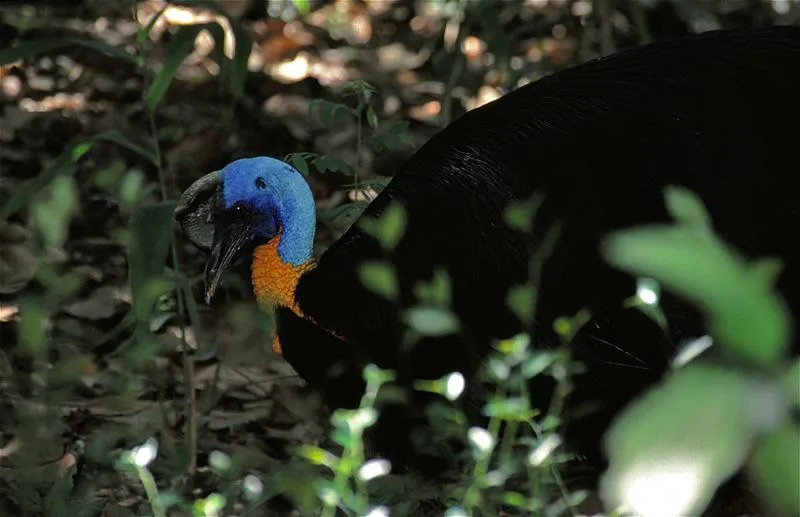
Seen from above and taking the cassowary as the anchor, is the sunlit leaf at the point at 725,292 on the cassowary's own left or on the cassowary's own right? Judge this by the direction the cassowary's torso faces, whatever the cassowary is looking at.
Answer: on the cassowary's own left

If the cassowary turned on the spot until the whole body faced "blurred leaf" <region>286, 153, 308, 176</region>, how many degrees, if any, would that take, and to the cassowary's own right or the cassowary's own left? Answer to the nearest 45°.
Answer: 0° — it already faces it

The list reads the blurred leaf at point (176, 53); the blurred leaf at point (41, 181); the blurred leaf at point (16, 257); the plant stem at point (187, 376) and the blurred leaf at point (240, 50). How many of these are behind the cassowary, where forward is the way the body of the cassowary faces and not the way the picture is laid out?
0

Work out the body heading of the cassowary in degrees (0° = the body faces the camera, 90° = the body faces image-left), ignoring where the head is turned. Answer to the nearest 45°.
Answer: approximately 90°

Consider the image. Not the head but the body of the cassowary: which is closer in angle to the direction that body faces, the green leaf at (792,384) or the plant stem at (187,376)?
the plant stem

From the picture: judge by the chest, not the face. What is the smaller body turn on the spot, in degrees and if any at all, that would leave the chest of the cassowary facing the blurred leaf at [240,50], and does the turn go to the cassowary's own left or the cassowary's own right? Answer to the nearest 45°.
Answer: approximately 45° to the cassowary's own right

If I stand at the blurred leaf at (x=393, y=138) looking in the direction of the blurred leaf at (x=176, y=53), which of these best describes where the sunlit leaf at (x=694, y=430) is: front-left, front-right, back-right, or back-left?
back-left

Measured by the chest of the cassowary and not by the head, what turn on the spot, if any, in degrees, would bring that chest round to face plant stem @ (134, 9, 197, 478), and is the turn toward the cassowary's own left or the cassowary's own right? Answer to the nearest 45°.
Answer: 0° — it already faces it

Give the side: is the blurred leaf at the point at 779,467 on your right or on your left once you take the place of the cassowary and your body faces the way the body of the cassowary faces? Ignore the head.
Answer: on your left

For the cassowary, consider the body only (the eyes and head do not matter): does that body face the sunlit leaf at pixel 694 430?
no

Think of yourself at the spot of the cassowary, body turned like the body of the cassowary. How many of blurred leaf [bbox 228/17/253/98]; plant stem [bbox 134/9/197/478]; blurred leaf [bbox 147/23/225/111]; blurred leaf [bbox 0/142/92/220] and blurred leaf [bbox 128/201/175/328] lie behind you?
0

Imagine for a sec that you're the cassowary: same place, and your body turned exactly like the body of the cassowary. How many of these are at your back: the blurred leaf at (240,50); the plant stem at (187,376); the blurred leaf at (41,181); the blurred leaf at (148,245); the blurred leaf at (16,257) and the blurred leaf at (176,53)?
0

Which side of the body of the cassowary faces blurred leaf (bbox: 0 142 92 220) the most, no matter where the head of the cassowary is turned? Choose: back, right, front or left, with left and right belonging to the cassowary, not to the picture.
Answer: front

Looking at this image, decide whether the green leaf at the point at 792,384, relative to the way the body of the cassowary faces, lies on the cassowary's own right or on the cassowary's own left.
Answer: on the cassowary's own left

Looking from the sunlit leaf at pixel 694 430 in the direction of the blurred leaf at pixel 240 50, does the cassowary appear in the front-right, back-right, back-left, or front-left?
front-right
